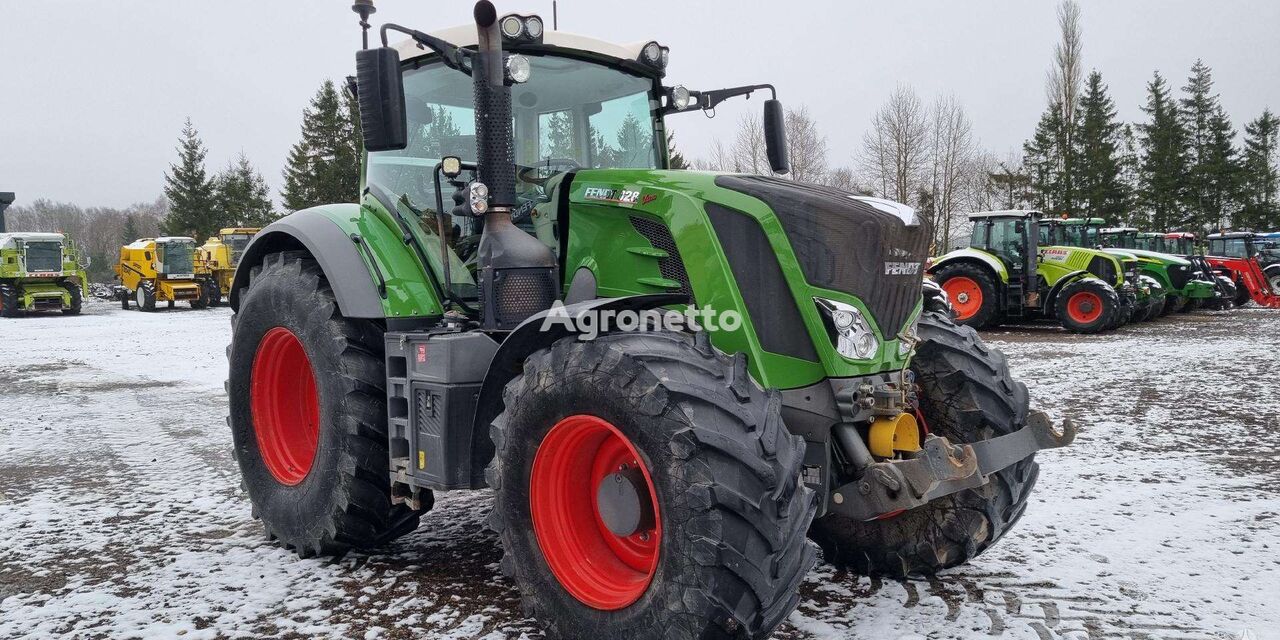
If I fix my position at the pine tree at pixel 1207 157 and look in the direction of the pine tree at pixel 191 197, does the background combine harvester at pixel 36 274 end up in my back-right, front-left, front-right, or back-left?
front-left

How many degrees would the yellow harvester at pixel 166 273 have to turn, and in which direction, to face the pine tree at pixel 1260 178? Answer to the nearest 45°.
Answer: approximately 45° to its left

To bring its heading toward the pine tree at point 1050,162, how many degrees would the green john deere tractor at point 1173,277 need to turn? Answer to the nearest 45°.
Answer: approximately 135° to its left

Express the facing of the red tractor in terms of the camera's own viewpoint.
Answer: facing the viewer and to the right of the viewer

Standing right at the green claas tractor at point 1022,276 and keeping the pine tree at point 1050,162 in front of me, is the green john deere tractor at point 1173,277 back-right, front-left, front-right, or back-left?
front-right

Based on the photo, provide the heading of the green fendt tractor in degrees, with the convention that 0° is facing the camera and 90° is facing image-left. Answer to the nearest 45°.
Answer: approximately 315°

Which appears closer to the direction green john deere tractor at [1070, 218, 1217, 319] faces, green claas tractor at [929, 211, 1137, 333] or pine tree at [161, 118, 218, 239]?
the green claas tractor

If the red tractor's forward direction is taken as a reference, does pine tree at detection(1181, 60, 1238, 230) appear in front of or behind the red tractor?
behind

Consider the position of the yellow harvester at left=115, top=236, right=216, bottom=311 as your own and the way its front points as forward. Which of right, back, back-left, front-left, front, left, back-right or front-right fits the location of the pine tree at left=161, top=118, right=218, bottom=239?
back-left

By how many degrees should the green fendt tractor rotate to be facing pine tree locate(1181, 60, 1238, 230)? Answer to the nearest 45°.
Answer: approximately 90° to its left

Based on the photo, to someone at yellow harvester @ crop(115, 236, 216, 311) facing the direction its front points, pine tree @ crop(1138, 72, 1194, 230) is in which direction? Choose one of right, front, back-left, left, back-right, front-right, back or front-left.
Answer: front-left

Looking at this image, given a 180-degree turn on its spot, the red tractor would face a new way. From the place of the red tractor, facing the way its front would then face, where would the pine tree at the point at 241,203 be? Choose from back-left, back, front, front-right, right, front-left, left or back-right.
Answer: front-left
